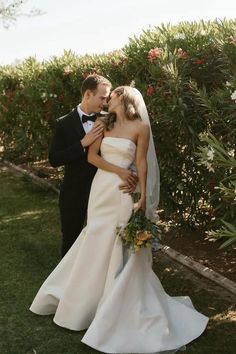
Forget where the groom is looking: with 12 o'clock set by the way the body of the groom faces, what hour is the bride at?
The bride is roughly at 1 o'clock from the groom.

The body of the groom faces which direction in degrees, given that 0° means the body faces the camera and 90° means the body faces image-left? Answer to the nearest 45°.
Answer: approximately 315°

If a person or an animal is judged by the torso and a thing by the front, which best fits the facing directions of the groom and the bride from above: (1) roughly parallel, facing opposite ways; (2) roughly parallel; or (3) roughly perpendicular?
roughly perpendicular

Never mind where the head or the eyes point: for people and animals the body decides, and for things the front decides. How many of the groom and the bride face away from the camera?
0

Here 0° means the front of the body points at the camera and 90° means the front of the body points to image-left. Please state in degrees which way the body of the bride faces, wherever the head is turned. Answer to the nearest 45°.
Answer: approximately 45°

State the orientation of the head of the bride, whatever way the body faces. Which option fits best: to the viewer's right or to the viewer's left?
to the viewer's left

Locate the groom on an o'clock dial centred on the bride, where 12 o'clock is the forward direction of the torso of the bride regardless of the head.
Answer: The groom is roughly at 4 o'clock from the bride.
